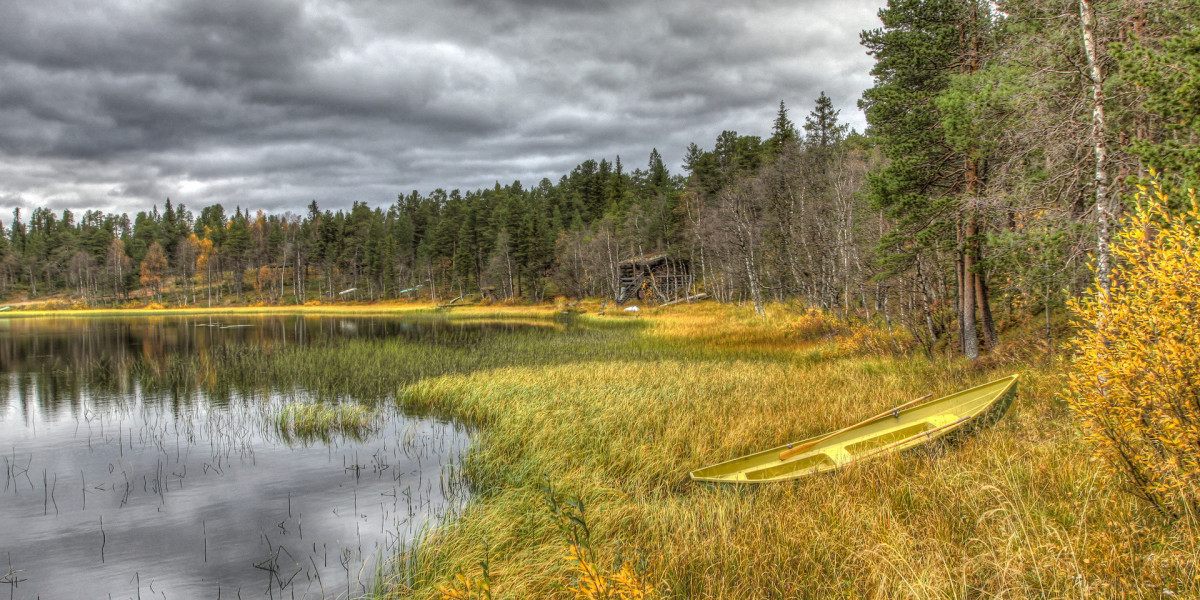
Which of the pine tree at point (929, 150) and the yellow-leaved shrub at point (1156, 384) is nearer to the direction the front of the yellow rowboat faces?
the pine tree

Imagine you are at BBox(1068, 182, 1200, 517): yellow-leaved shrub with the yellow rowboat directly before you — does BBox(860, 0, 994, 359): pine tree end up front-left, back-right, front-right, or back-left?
front-right

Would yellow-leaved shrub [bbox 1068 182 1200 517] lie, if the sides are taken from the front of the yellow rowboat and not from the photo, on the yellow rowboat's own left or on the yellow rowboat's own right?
on the yellow rowboat's own right

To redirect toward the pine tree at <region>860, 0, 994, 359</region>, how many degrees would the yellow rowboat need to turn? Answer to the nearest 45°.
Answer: approximately 45° to its left

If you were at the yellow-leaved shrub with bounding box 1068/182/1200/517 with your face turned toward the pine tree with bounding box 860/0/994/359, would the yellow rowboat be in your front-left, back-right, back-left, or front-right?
front-left

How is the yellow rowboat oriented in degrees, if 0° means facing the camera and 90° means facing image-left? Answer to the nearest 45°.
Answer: approximately 225°

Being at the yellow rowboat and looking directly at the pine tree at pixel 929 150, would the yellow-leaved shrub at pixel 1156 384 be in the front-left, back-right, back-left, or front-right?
back-right

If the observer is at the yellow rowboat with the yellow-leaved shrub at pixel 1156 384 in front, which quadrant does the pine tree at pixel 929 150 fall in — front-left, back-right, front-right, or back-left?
back-left
